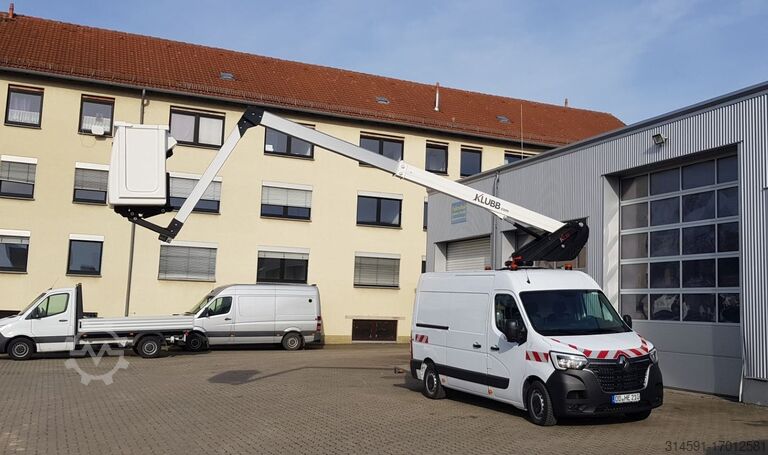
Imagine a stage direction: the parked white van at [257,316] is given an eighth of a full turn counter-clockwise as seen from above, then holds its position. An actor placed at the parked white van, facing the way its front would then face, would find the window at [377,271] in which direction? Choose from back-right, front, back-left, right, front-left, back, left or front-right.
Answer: back

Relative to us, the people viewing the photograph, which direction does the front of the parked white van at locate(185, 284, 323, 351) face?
facing to the left of the viewer

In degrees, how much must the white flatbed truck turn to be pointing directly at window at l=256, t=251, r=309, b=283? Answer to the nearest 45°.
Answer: approximately 135° to its right

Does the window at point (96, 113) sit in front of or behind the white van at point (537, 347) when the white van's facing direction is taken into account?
behind

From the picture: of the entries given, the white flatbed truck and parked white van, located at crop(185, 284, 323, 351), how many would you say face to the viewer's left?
2

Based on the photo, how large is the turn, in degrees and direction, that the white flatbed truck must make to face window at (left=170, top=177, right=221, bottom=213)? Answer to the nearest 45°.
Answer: approximately 135° to its right

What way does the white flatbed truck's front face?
to the viewer's left

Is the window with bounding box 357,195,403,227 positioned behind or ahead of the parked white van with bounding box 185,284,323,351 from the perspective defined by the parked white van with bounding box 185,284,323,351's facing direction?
behind

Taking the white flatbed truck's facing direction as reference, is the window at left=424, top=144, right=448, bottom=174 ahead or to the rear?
to the rear
